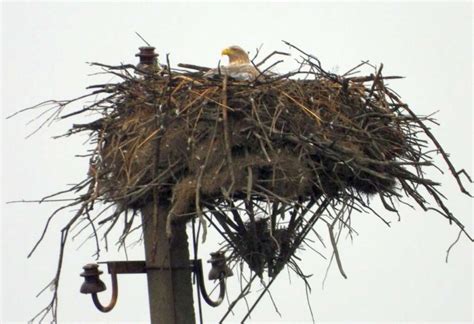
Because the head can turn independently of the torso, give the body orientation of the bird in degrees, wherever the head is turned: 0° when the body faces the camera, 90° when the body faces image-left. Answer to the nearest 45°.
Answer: approximately 90°
